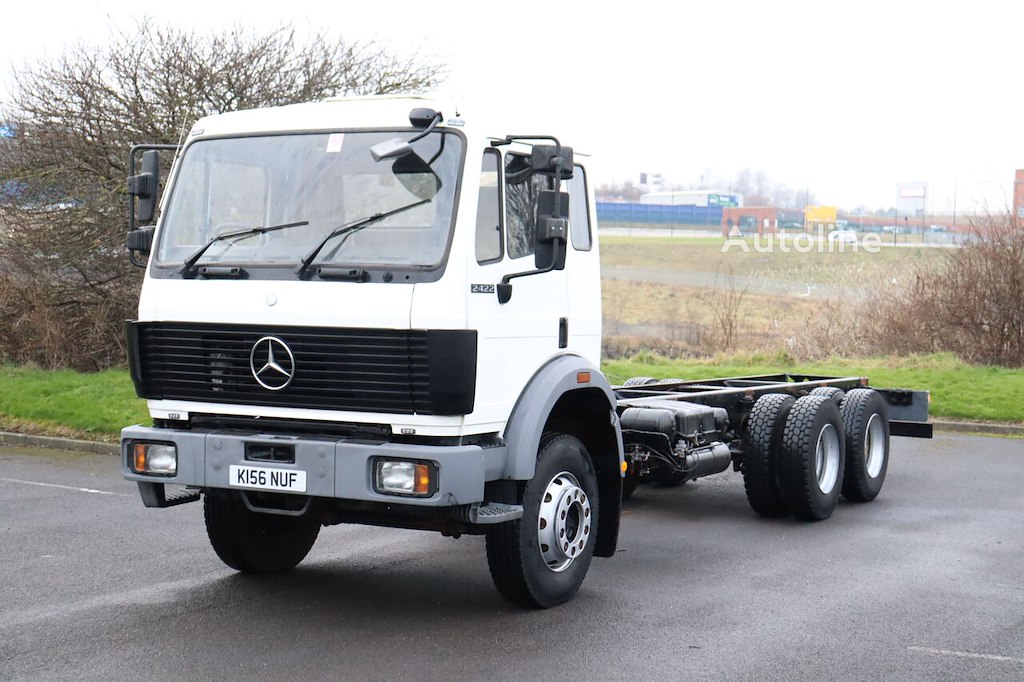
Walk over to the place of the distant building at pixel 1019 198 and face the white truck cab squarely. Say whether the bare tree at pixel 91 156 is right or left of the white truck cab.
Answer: right

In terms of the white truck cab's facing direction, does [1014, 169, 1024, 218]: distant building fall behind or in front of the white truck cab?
behind

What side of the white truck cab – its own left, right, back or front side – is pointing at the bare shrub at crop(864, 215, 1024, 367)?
back

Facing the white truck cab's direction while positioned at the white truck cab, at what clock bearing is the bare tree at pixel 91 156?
The bare tree is roughly at 4 o'clock from the white truck cab.

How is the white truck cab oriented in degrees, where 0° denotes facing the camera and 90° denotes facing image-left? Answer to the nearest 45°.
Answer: approximately 45°

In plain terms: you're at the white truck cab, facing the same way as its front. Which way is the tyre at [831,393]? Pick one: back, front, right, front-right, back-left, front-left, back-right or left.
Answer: back

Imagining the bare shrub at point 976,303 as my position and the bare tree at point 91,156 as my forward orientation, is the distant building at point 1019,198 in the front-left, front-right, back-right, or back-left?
back-right

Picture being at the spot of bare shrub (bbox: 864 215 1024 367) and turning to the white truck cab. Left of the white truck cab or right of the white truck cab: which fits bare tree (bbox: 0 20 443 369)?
right

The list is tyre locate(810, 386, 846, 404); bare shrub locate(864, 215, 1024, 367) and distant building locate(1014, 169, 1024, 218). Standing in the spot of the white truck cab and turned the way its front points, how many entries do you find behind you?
3
